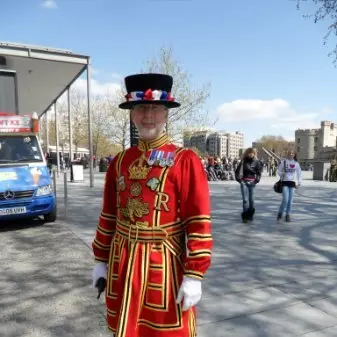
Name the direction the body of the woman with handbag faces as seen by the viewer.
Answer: toward the camera

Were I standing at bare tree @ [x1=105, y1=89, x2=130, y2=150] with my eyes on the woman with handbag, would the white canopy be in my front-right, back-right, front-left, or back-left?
front-right

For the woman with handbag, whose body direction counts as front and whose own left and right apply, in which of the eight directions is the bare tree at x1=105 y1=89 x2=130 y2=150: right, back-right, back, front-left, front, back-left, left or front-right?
back-right

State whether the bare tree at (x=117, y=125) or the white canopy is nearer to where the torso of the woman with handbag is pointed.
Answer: the white canopy

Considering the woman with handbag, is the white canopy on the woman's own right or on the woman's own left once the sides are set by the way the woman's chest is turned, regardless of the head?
on the woman's own right
